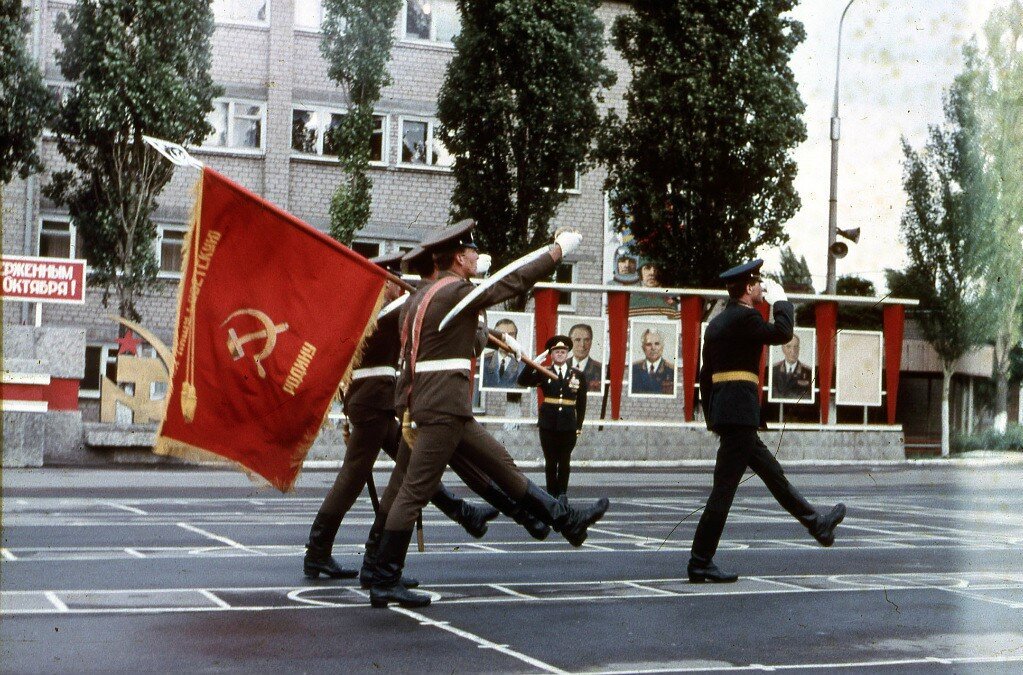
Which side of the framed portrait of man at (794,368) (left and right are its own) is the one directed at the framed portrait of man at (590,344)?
right

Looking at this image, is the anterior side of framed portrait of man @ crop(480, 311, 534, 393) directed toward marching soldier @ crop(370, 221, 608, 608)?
yes

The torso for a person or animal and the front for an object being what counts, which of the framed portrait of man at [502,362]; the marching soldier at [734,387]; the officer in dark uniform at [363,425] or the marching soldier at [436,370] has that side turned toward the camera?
the framed portrait of man

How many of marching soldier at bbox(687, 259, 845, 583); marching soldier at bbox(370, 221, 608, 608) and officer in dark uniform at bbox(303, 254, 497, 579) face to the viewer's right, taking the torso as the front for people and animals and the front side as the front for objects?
3

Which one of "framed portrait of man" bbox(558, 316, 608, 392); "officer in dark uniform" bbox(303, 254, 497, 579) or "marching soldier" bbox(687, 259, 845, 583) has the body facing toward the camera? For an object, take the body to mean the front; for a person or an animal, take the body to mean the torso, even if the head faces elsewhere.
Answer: the framed portrait of man

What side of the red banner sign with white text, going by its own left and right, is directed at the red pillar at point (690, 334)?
left

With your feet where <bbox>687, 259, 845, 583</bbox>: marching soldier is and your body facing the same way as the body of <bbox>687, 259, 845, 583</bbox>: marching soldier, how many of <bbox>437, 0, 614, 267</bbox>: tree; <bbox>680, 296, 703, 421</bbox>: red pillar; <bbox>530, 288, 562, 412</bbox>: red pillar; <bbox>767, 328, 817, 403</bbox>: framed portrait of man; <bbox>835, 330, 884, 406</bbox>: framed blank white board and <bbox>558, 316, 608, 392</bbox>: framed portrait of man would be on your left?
6

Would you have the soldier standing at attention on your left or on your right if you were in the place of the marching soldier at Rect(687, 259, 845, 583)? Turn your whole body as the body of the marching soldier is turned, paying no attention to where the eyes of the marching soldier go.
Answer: on your left

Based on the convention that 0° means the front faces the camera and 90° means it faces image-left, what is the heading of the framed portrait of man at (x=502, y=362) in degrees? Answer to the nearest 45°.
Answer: approximately 0°

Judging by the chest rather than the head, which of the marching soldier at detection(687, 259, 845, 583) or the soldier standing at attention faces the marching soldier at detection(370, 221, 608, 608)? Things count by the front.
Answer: the soldier standing at attention
